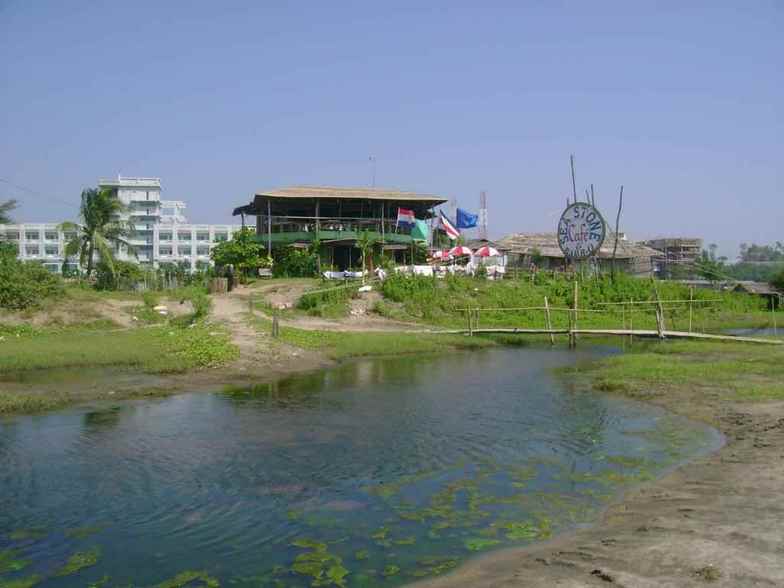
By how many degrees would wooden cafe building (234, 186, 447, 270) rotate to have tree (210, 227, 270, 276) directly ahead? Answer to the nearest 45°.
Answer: approximately 45° to its right

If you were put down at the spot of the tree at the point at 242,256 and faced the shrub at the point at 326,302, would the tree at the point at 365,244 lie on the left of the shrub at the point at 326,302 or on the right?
left

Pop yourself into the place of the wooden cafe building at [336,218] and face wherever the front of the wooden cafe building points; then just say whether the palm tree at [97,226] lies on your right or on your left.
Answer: on your right

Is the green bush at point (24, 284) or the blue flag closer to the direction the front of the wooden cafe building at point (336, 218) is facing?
the green bush

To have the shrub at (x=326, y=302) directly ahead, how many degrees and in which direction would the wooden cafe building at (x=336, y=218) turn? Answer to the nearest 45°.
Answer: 0° — it already faces it

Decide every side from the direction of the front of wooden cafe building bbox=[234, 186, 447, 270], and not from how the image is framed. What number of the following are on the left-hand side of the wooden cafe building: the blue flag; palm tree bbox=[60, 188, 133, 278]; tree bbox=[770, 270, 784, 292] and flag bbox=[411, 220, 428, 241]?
3

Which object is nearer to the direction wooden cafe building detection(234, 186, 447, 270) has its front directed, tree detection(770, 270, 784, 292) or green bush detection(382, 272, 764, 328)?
the green bush

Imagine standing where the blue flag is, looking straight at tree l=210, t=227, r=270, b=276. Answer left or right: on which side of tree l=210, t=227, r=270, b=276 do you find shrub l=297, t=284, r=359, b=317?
left

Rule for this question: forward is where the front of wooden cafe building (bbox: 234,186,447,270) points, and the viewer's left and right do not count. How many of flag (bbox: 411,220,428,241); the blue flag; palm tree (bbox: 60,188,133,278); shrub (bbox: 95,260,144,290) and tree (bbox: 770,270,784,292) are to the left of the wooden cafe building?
3

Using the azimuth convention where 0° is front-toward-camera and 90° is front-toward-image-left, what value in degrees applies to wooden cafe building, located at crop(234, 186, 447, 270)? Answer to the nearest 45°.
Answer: approximately 0°

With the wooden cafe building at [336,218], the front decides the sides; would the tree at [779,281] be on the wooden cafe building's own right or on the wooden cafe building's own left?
on the wooden cafe building's own left

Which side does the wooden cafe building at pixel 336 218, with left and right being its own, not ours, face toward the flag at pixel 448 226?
left

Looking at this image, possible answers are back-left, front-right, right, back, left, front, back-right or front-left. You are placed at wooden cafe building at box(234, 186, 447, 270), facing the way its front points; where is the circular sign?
front-left

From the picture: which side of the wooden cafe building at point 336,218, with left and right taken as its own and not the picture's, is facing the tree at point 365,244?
front
